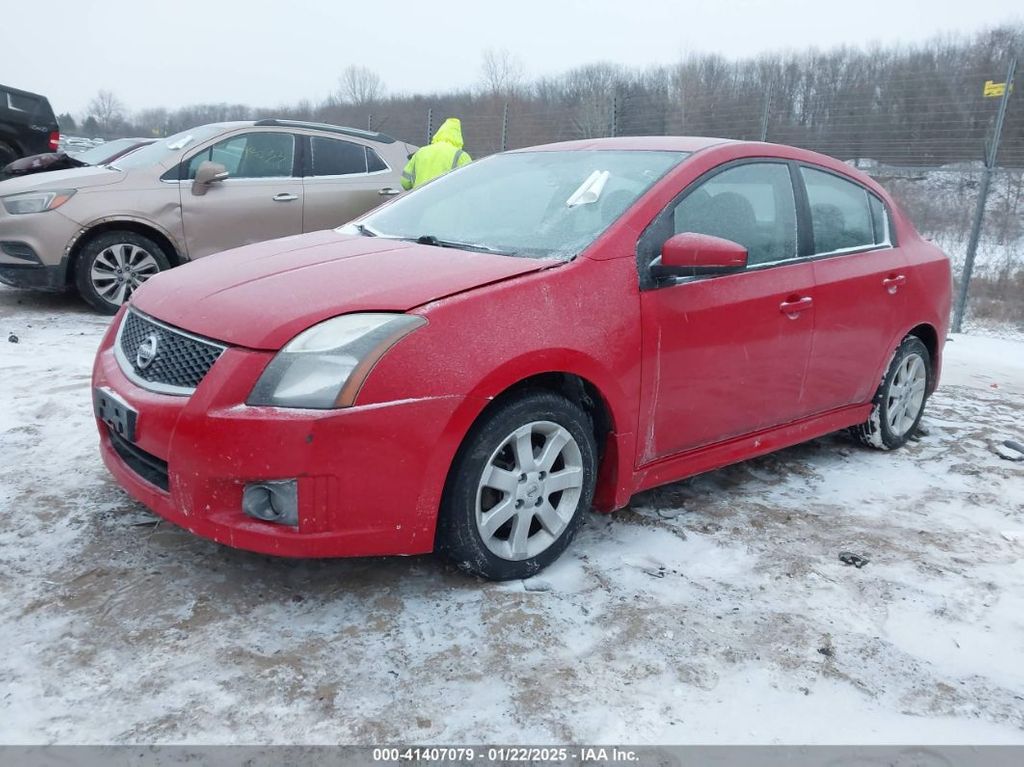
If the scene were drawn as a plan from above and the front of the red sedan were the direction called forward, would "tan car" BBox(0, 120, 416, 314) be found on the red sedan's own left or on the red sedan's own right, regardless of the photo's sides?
on the red sedan's own right

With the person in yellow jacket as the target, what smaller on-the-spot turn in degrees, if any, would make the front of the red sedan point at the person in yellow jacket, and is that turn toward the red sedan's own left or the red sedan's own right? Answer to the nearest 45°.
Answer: approximately 135° to the red sedan's own right

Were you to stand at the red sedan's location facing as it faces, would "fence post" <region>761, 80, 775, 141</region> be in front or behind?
behind

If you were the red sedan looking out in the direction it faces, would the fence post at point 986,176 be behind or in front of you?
behind

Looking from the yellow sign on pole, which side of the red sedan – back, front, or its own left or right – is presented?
back

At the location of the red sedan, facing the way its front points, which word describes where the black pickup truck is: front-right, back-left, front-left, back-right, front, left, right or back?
right

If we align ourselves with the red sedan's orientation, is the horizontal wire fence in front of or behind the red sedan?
behind
